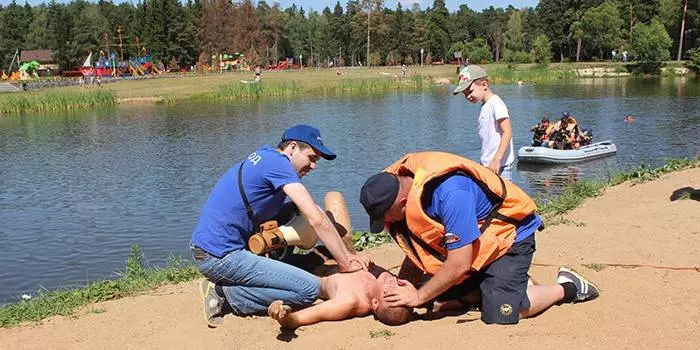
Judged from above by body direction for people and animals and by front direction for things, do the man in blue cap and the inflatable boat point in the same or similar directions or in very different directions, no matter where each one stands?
same or similar directions

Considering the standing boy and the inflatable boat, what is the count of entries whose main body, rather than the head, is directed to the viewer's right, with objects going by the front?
1

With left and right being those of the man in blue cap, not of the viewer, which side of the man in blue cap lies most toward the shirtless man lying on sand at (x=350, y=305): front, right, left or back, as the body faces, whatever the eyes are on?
front

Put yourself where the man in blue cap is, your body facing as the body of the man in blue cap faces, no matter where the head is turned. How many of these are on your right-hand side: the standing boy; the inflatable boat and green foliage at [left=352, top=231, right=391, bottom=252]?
0

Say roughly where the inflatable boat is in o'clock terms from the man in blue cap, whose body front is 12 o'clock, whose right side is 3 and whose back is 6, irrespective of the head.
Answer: The inflatable boat is roughly at 10 o'clock from the man in blue cap.

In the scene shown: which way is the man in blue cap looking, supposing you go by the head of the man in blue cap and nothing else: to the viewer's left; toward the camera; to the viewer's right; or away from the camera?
to the viewer's right

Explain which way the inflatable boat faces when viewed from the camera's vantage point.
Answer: facing to the right of the viewer

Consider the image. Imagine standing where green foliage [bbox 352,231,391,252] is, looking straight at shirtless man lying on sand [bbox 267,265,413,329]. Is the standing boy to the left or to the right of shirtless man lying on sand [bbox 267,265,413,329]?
left

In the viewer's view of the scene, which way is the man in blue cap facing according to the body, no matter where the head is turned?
to the viewer's right

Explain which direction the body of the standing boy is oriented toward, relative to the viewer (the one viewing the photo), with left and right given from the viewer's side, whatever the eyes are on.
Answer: facing the viewer and to the left of the viewer

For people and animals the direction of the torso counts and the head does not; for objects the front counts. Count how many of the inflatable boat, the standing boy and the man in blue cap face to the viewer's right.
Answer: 2

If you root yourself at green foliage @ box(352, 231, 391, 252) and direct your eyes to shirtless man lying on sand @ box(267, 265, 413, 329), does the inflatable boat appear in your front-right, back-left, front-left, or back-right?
back-left

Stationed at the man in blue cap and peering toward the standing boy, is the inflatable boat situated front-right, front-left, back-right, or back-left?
front-left
